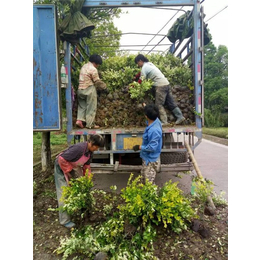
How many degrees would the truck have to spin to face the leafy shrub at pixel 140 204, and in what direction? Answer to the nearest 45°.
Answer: approximately 135° to its right

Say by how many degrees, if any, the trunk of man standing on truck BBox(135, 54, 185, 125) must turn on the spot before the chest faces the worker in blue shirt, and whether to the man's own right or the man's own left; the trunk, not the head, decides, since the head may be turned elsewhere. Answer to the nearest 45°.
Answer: approximately 90° to the man's own left

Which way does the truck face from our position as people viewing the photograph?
facing away from the viewer

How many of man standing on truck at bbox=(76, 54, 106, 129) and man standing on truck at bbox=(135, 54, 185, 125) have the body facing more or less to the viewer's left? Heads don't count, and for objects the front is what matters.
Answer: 1

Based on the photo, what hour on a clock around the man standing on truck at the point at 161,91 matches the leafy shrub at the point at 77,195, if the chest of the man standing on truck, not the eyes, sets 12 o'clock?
The leafy shrub is roughly at 10 o'clock from the man standing on truck.

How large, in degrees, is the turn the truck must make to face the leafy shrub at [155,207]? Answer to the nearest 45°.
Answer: approximately 135° to its right
